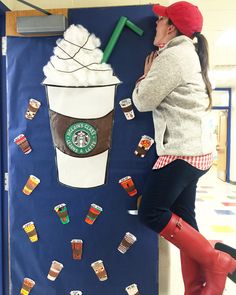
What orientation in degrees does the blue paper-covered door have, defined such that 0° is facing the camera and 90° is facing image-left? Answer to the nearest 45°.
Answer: approximately 0°

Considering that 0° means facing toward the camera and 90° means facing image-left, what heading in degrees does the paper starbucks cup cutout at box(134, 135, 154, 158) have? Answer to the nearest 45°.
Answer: approximately 0°

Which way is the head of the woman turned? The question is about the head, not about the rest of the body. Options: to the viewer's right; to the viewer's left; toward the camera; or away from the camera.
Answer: to the viewer's left
